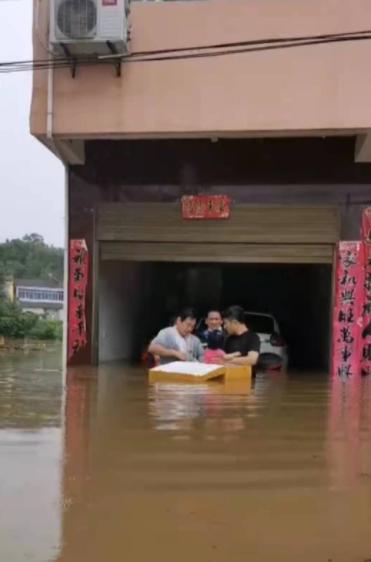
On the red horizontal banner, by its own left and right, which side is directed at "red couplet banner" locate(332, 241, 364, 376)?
left

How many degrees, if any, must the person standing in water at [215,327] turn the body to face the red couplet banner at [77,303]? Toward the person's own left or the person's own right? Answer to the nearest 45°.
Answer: approximately 135° to the person's own right

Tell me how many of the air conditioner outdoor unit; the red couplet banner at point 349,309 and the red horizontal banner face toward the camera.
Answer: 3

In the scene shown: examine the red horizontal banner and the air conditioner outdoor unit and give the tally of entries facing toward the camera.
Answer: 2

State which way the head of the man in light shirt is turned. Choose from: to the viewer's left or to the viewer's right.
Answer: to the viewer's right

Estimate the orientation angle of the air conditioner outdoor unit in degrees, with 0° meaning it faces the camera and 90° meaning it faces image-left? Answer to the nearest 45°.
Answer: approximately 0°
